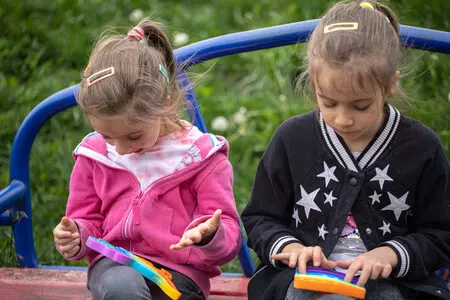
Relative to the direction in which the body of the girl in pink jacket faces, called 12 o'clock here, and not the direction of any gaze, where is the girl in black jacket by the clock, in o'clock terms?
The girl in black jacket is roughly at 8 o'clock from the girl in pink jacket.

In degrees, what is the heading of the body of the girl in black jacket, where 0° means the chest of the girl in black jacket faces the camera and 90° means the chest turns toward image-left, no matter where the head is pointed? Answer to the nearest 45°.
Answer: approximately 0°

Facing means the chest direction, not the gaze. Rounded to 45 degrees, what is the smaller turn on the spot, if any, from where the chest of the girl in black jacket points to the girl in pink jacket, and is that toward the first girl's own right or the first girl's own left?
approximately 90° to the first girl's own right

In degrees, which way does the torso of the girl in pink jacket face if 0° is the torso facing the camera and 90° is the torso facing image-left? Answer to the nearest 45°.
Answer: approximately 45°
